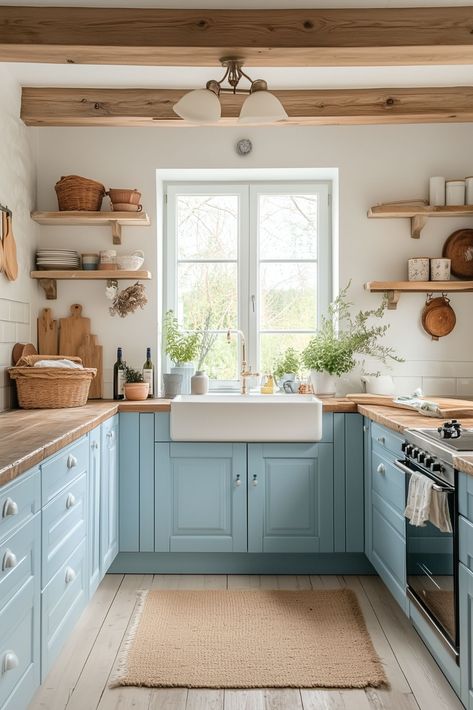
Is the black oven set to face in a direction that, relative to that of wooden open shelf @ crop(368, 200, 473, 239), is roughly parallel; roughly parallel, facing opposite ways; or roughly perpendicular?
roughly perpendicular

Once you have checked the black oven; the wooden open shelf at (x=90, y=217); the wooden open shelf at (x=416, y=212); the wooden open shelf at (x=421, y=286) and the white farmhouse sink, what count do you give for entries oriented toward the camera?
4

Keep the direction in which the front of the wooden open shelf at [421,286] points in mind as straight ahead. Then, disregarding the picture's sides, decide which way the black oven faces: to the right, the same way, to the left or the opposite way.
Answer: to the right

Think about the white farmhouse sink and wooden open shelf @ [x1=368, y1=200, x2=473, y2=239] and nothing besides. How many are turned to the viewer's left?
0

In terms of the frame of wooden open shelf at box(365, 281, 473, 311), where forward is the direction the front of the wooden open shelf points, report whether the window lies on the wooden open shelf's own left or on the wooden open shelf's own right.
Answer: on the wooden open shelf's own right

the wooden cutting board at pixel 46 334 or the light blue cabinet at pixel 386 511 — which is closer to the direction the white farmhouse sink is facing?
the light blue cabinet

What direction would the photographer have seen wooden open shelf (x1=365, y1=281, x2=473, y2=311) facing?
facing the viewer

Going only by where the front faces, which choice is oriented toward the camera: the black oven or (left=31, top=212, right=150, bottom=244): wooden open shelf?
the wooden open shelf

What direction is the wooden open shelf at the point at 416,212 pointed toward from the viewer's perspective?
toward the camera

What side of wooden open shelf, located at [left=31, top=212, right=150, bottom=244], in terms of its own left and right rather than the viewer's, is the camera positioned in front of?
front

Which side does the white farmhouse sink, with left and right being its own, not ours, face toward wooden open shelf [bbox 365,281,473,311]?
left

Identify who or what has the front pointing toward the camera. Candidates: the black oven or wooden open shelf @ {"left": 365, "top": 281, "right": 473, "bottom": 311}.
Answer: the wooden open shelf

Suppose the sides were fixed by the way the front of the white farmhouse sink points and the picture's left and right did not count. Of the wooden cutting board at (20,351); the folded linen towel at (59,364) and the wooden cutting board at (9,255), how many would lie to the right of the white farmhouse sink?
3

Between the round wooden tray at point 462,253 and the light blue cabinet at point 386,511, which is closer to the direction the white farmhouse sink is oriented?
the light blue cabinet

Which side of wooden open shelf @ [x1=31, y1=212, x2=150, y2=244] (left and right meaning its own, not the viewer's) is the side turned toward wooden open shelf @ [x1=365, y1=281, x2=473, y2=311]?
left
